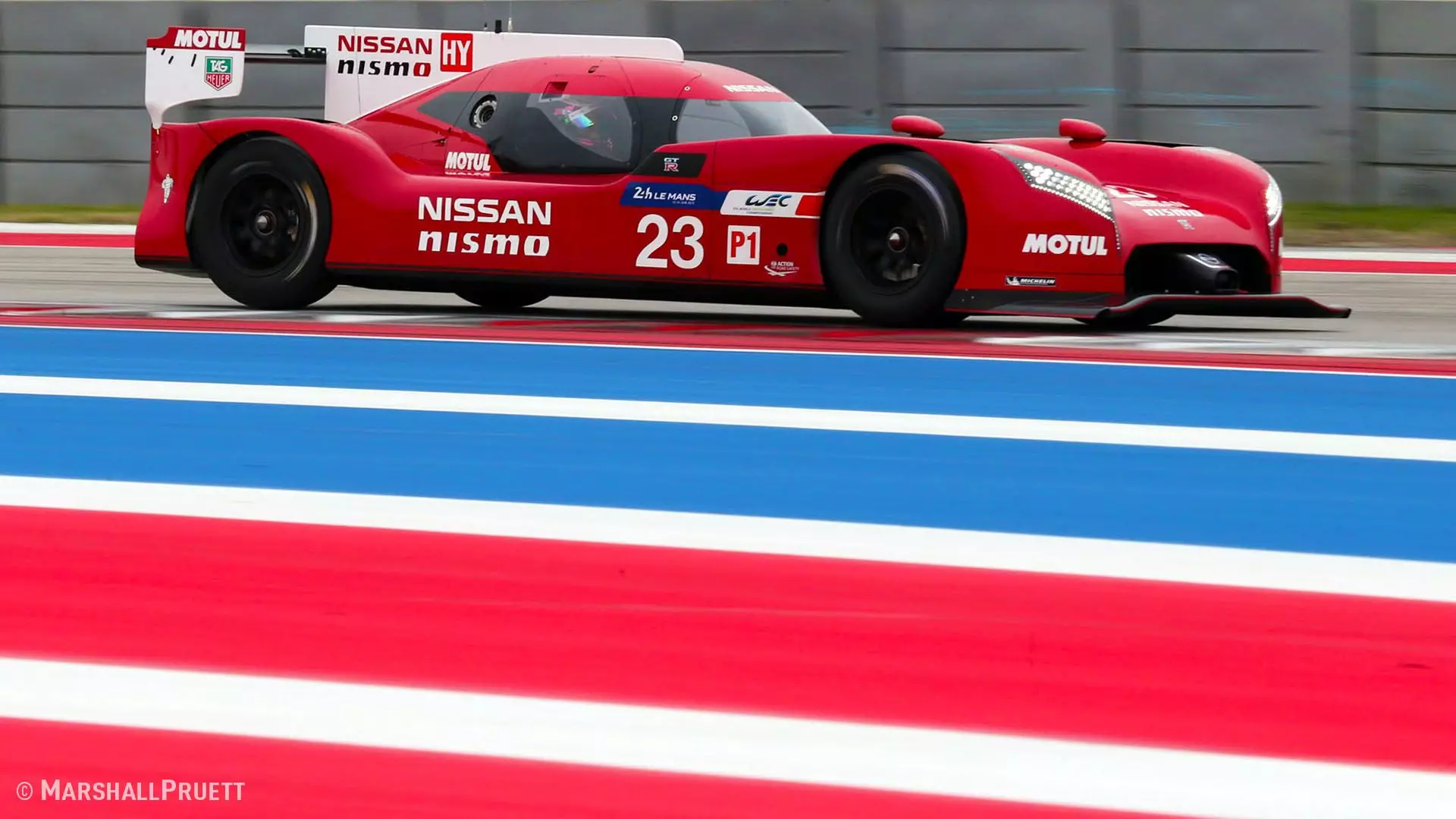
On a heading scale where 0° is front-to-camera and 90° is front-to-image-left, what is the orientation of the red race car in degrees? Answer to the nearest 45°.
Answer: approximately 315°
